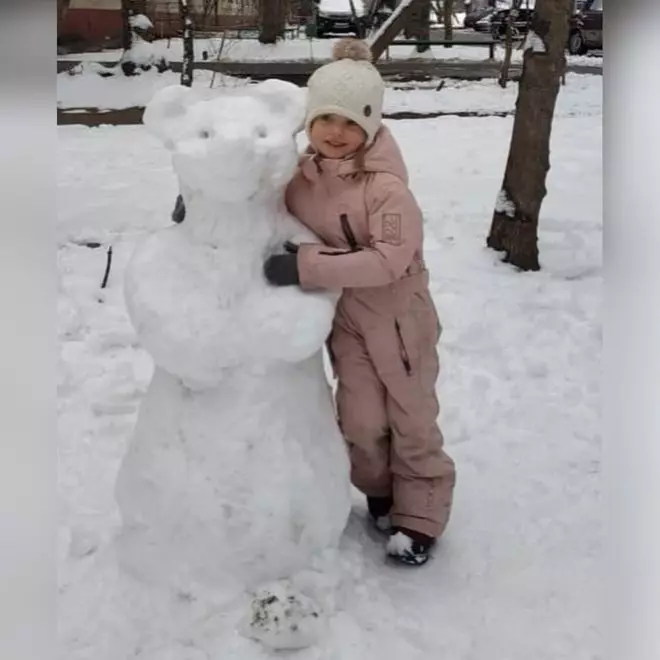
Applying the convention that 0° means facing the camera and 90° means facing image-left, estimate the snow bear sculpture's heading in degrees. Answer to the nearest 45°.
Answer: approximately 0°

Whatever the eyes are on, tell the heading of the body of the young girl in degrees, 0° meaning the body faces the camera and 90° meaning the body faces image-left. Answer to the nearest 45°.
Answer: approximately 45°
